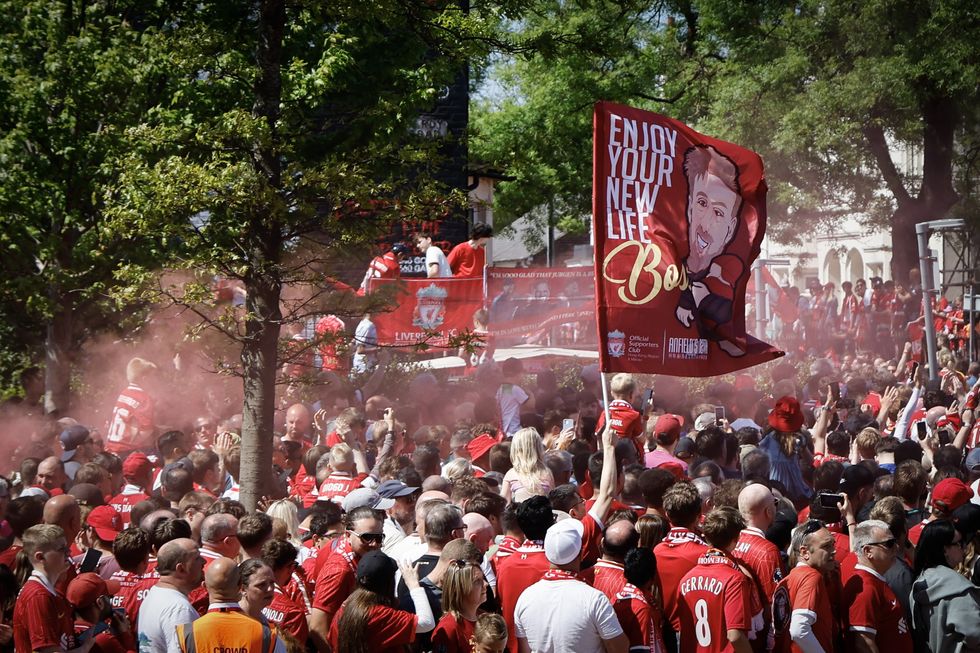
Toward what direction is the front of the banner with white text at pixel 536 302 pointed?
toward the camera

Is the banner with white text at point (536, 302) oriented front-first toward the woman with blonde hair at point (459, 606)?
yes

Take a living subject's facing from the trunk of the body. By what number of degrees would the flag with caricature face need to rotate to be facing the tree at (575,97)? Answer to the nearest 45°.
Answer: approximately 180°

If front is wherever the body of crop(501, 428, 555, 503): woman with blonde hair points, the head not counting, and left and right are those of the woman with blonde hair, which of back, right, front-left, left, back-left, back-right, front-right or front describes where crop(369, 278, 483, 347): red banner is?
front

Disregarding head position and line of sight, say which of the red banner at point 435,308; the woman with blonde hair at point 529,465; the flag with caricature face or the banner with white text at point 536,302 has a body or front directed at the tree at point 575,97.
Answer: the woman with blonde hair

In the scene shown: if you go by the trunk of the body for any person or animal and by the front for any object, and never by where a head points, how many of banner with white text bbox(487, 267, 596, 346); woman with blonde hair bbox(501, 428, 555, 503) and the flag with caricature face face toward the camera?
2

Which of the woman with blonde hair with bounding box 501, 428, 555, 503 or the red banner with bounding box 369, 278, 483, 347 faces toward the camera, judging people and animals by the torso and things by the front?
the red banner

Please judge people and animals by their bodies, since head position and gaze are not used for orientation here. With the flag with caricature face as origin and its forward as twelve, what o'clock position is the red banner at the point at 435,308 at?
The red banner is roughly at 5 o'clock from the flag with caricature face.

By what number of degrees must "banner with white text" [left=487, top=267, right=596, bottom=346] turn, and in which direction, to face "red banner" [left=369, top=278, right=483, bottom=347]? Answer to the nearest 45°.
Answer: approximately 90° to its right

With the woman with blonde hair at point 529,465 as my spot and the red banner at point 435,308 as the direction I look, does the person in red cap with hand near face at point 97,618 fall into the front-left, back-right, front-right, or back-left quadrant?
back-left

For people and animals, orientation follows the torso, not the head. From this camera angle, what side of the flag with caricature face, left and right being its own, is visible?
front

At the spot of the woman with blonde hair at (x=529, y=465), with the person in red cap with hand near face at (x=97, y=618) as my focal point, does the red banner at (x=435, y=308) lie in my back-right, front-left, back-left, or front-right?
back-right

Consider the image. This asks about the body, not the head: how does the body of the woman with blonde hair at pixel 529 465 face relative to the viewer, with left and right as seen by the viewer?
facing away from the viewer

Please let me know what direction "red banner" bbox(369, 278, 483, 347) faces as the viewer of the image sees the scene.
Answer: facing the viewer

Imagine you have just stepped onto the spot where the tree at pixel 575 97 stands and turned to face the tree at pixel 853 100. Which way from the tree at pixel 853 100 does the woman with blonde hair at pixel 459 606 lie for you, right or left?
right

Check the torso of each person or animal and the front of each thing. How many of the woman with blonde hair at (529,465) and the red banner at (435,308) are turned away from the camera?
1

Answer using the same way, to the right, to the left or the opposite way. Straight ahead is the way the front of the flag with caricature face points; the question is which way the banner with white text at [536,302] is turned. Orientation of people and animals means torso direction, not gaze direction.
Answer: the same way

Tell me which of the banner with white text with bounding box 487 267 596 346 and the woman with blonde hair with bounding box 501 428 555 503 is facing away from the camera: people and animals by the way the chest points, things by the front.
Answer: the woman with blonde hair

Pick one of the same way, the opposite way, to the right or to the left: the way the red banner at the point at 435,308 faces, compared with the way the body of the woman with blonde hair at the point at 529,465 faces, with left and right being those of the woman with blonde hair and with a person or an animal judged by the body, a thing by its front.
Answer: the opposite way
